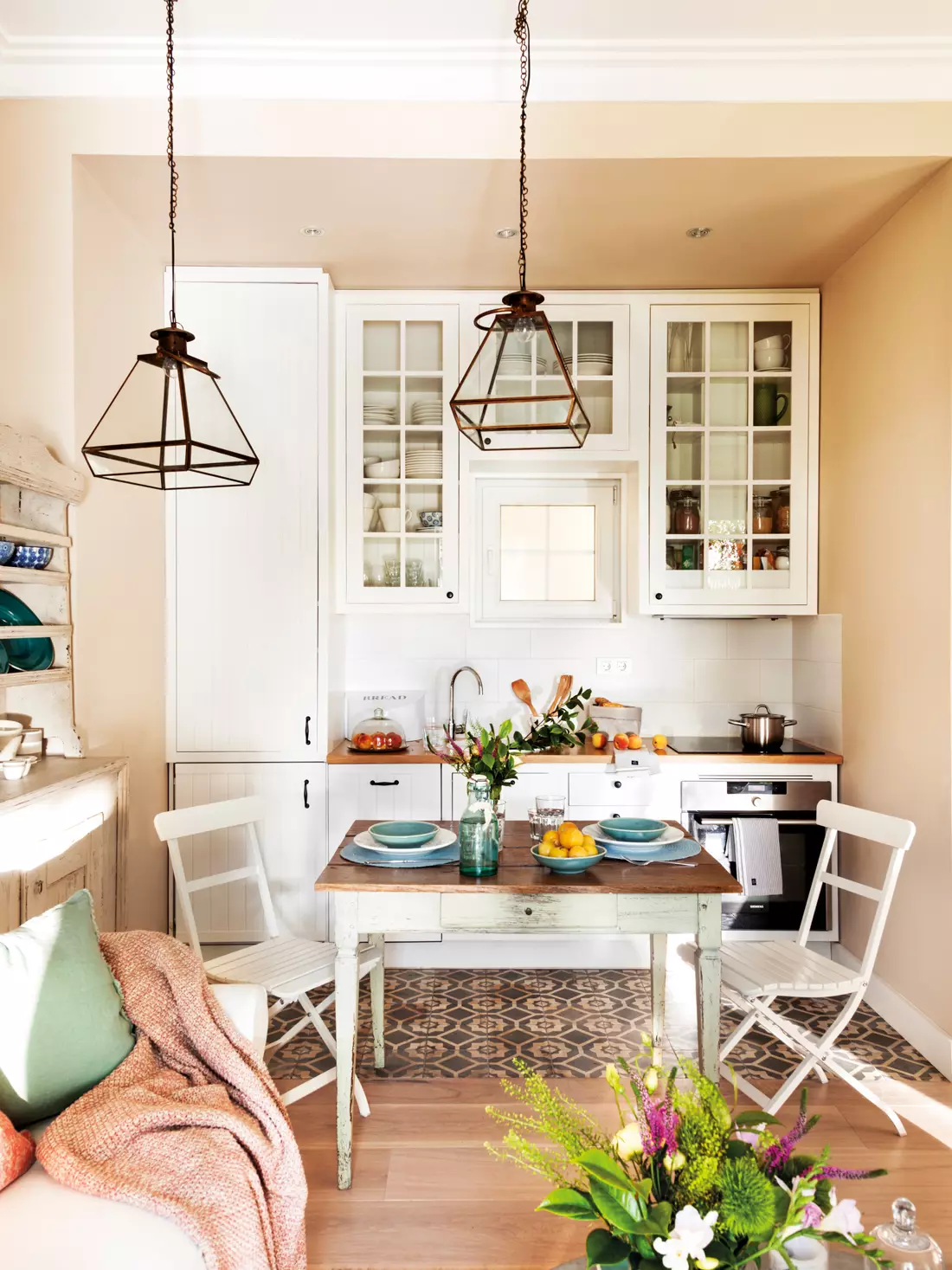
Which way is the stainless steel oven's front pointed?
toward the camera

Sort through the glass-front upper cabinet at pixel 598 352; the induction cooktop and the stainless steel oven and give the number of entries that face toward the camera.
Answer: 3

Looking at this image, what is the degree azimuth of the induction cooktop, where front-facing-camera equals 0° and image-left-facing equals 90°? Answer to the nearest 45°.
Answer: approximately 0°

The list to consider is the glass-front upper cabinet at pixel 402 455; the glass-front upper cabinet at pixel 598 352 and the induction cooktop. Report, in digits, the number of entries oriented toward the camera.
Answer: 3

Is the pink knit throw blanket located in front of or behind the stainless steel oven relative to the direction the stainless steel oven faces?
in front

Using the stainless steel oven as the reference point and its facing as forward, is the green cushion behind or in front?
in front

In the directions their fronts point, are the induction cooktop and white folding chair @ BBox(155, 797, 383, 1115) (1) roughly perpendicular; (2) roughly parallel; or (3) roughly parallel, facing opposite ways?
roughly perpendicular

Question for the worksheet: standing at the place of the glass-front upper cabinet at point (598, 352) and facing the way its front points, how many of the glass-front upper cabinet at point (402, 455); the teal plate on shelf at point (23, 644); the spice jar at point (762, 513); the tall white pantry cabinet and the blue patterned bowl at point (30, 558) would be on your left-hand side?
1

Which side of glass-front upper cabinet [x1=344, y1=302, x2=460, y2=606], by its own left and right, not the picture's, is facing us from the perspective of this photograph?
front

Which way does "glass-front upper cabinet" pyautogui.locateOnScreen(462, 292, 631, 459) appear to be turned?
toward the camera

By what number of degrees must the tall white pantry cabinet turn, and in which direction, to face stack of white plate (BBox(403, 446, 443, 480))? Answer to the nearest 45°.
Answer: approximately 90° to its left

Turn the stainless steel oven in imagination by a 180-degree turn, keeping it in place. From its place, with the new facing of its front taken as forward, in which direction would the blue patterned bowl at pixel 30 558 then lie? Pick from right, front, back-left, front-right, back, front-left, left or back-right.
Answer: back-left

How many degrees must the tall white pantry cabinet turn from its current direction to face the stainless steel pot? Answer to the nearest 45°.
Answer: approximately 90° to its left

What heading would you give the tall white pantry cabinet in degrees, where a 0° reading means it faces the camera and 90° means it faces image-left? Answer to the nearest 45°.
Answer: approximately 0°

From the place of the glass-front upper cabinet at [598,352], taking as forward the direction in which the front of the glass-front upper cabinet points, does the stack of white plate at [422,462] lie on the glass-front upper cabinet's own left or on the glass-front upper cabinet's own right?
on the glass-front upper cabinet's own right
